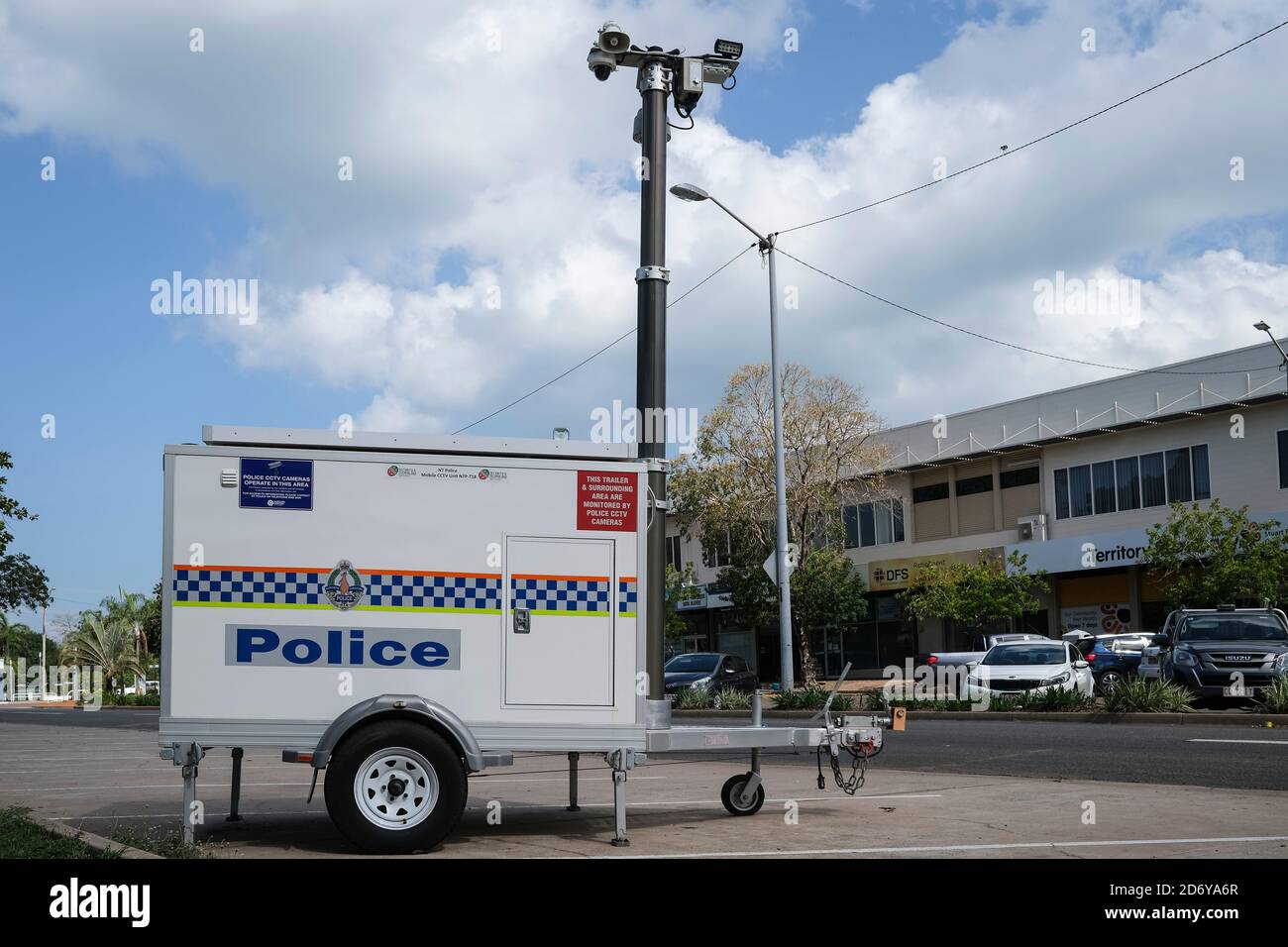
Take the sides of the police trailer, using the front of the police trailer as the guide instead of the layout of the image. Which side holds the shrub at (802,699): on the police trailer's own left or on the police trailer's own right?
on the police trailer's own left

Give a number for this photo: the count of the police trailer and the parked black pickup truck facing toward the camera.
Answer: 1

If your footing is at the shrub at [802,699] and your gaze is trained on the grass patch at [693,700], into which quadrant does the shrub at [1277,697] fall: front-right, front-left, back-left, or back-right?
back-left

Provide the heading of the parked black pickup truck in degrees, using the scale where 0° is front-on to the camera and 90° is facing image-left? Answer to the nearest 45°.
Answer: approximately 0°

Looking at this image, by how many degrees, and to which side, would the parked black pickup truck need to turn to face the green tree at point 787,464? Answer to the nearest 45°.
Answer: approximately 135° to its right

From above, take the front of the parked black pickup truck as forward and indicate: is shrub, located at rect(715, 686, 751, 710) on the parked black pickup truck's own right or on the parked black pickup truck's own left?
on the parked black pickup truck's own right

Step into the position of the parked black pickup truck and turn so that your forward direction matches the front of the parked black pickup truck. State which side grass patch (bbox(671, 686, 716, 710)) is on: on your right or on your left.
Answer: on your right

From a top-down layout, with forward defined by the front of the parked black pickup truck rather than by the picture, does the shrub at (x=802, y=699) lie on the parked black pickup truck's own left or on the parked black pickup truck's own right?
on the parked black pickup truck's own right

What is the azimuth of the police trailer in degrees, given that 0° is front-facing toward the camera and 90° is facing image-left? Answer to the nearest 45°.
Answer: approximately 270°
